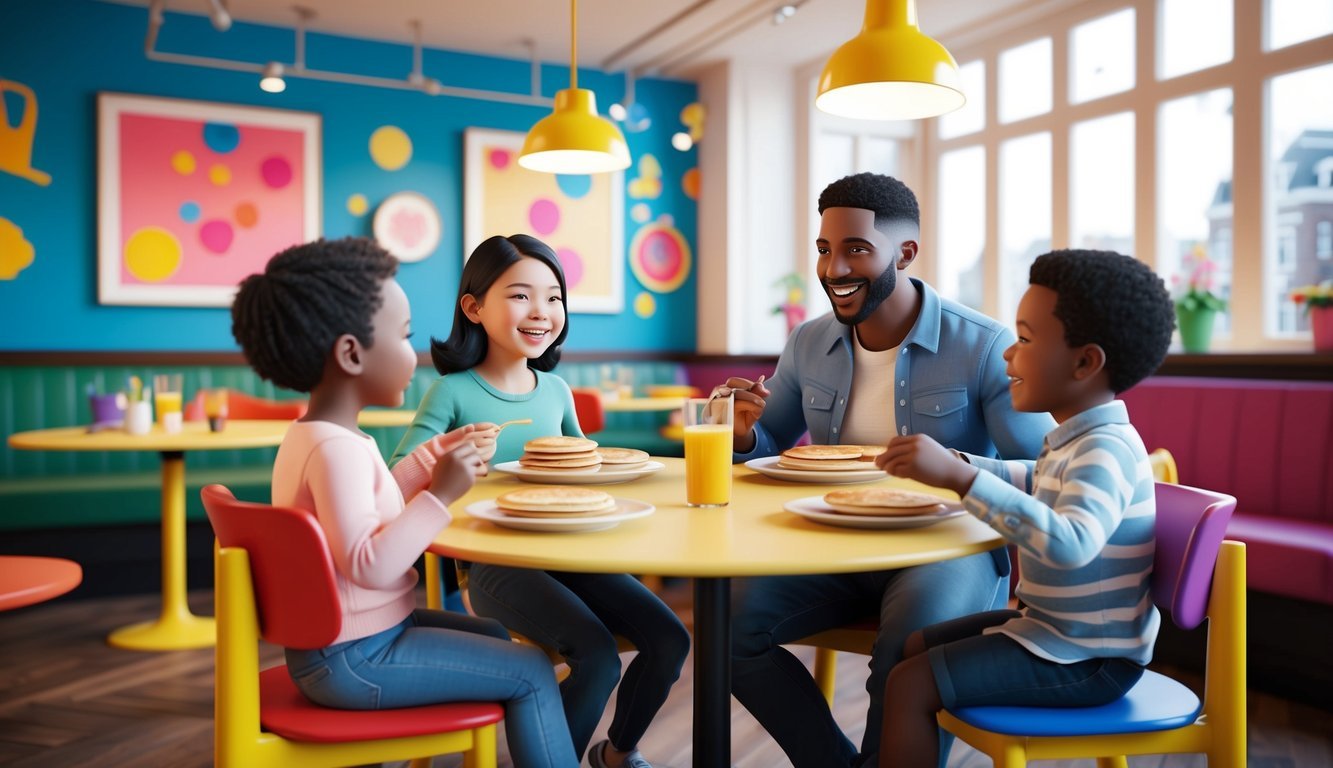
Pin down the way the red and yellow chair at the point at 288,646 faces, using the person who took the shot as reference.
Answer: facing to the right of the viewer

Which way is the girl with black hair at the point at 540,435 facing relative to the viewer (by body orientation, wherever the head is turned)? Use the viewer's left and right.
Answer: facing the viewer and to the right of the viewer

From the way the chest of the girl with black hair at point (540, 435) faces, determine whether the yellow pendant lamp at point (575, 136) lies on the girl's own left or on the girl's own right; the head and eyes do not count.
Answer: on the girl's own left

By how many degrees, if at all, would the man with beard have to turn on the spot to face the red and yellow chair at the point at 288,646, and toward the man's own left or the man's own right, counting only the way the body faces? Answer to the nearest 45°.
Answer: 0° — they already face it

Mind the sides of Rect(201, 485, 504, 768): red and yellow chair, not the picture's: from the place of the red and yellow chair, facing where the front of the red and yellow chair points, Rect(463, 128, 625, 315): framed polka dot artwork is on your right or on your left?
on your left

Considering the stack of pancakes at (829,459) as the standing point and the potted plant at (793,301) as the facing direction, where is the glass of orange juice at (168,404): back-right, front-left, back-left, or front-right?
front-left

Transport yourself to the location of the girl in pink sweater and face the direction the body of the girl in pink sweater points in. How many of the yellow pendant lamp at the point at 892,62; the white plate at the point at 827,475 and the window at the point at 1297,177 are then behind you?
0

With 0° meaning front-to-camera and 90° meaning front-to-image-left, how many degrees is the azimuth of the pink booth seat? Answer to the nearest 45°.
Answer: approximately 45°

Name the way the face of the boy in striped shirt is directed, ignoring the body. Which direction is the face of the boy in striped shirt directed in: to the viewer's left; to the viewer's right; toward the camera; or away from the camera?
to the viewer's left

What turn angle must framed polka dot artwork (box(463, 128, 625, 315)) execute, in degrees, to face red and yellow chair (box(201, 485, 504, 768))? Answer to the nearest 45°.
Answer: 0° — it already faces it

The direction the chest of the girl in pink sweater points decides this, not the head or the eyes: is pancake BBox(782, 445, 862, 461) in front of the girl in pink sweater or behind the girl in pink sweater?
in front

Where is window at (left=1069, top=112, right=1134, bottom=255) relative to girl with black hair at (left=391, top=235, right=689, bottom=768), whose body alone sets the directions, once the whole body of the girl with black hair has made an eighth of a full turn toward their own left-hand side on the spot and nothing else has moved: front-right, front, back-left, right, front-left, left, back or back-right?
front-left

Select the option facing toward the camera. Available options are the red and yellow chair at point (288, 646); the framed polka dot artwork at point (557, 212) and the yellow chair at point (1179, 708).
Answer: the framed polka dot artwork

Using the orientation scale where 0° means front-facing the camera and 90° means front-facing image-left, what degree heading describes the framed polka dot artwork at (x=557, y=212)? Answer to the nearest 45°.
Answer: approximately 0°

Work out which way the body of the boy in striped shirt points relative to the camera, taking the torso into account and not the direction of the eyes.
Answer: to the viewer's left

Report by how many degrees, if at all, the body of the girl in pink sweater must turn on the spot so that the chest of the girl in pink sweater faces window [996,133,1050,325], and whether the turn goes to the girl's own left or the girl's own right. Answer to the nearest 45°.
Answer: approximately 45° to the girl's own left

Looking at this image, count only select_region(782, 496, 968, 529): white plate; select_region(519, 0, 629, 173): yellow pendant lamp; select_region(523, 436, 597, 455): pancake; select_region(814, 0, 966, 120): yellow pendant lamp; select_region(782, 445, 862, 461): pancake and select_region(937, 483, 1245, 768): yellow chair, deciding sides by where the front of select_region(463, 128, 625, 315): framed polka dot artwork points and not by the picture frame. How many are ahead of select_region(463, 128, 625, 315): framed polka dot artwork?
6

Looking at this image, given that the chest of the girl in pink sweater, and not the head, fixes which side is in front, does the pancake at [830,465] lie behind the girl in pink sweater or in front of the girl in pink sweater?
in front

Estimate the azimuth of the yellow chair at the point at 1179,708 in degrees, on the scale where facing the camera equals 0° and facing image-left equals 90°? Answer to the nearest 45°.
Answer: approximately 90°
